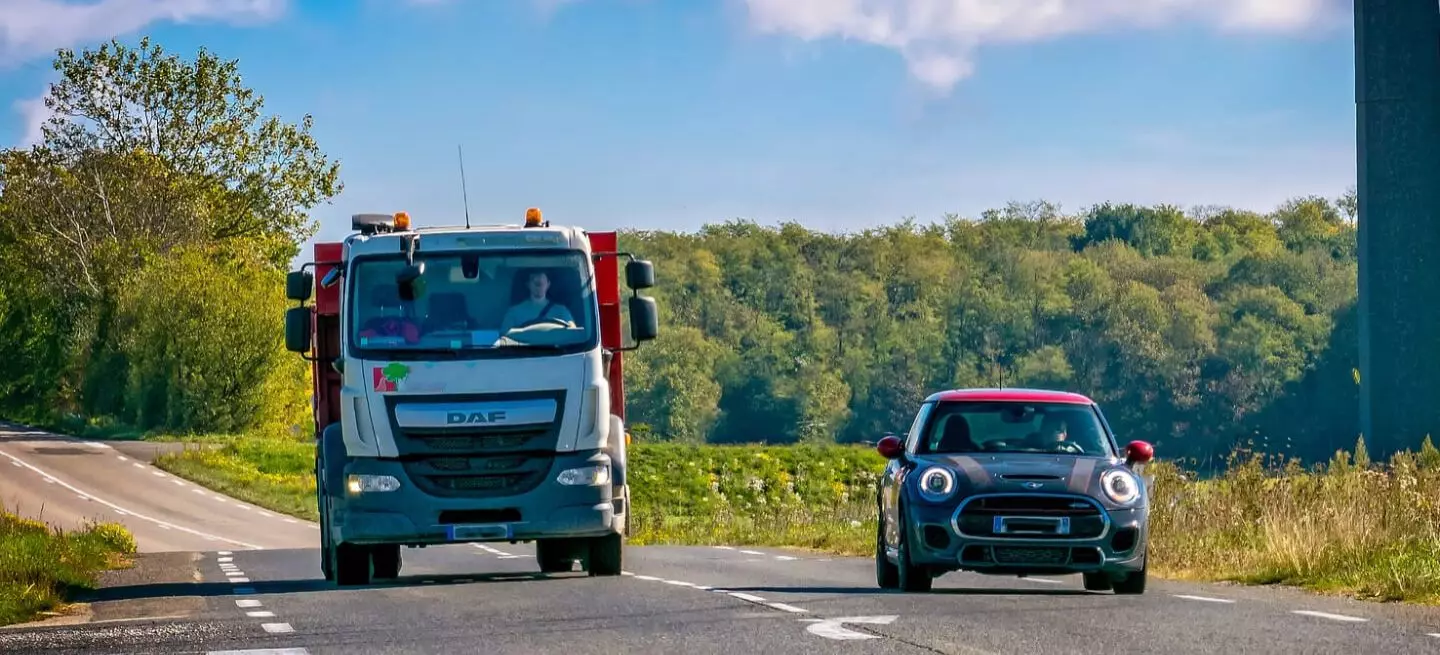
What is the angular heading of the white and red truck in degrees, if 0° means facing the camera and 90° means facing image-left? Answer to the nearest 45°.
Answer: approximately 0°

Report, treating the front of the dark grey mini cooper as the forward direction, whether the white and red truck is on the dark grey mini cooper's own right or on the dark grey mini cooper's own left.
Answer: on the dark grey mini cooper's own right

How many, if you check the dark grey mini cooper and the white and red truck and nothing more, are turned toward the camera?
2

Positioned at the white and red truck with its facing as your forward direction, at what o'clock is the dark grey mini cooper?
The dark grey mini cooper is roughly at 10 o'clock from the white and red truck.
